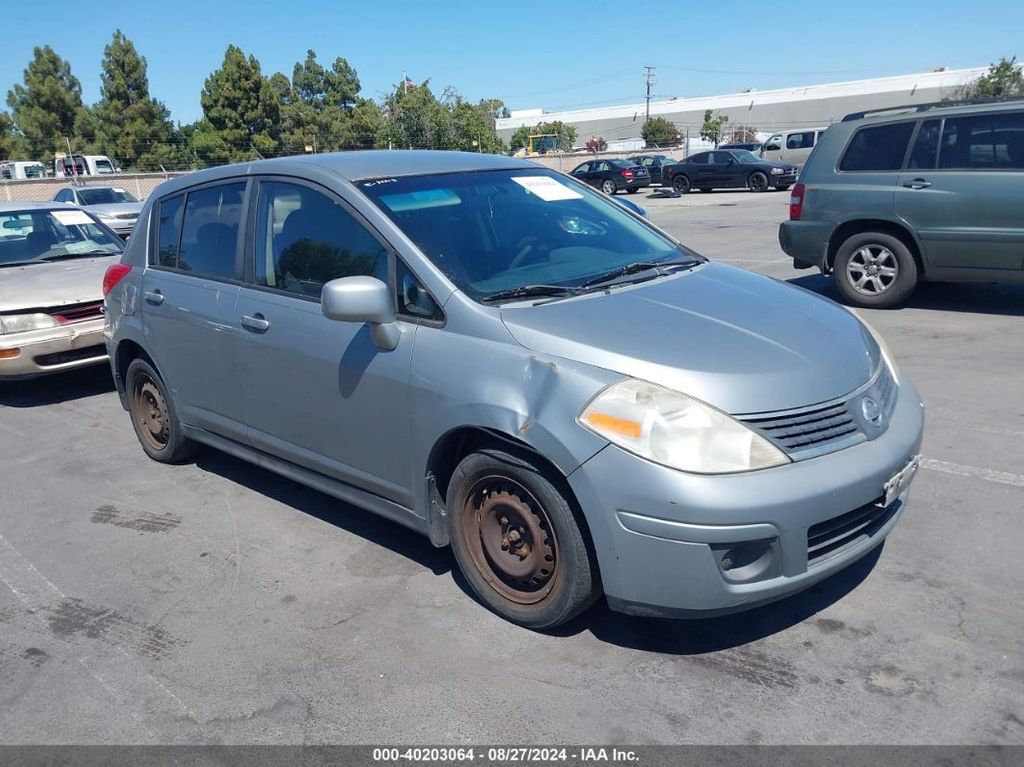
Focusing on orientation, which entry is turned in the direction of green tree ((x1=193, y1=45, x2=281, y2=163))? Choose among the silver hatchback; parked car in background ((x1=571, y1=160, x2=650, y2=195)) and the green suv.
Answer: the parked car in background

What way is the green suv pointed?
to the viewer's right

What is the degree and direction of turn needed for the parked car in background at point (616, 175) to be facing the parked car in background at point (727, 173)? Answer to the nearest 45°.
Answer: approximately 180°

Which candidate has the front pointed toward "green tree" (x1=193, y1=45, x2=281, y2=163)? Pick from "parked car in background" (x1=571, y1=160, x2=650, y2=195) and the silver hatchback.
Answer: the parked car in background

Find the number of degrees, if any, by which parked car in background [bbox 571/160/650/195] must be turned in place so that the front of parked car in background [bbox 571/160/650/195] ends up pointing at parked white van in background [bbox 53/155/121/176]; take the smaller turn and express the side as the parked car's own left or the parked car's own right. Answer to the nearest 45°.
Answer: approximately 45° to the parked car's own left

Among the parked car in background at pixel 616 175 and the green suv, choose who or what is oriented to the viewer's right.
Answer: the green suv

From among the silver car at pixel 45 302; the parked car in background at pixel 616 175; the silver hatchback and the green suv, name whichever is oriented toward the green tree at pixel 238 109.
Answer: the parked car in background

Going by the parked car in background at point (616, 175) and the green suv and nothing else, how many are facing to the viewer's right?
1

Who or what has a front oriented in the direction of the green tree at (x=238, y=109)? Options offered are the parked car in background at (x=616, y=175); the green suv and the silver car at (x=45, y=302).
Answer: the parked car in background

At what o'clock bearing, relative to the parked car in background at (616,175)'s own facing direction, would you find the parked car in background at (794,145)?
the parked car in background at (794,145) is roughly at 4 o'clock from the parked car in background at (616,175).

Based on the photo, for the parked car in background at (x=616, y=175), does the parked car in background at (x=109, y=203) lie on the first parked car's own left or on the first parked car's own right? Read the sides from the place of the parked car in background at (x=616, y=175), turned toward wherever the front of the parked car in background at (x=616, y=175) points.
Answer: on the first parked car's own left

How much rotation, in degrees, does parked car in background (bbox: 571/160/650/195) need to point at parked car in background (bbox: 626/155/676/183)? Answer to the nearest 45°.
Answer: approximately 90° to its right

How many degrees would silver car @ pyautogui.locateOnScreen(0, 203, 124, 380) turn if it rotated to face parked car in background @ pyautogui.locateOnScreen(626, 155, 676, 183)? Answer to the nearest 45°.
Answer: approximately 90° to its left
